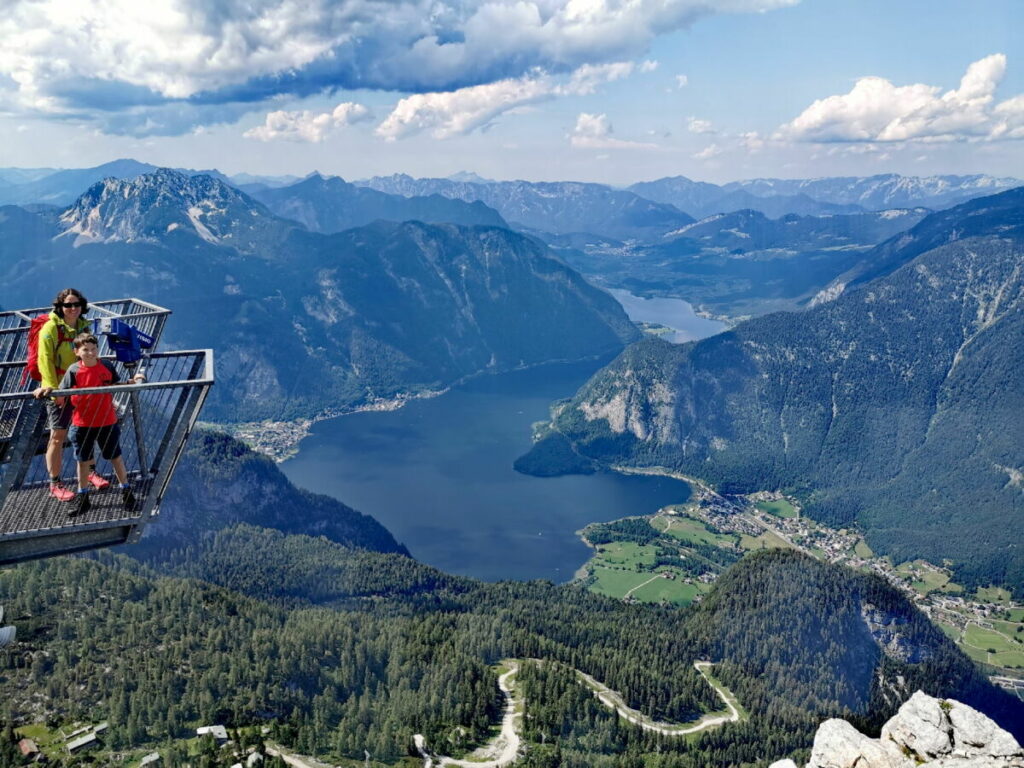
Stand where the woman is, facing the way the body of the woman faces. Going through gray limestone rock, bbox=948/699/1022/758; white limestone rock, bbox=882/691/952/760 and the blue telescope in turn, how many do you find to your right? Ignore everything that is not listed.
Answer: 0

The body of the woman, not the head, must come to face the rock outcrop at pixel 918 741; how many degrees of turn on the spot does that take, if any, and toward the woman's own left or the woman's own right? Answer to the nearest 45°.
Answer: approximately 45° to the woman's own left

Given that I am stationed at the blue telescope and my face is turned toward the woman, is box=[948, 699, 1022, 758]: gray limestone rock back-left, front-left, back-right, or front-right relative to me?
back-left

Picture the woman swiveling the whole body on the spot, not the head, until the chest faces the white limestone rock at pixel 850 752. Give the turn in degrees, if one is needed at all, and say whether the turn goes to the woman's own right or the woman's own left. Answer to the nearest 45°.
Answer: approximately 45° to the woman's own left

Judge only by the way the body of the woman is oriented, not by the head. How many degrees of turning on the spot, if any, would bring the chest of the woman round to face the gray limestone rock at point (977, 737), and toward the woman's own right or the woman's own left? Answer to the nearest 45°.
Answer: approximately 45° to the woman's own left

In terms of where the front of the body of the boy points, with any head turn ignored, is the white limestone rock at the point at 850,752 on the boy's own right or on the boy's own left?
on the boy's own left

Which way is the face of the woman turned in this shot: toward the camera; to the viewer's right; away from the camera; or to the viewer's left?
toward the camera

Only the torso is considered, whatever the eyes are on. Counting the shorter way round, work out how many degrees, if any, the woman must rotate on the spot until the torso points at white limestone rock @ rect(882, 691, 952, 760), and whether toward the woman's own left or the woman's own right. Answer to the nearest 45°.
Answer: approximately 45° to the woman's own left

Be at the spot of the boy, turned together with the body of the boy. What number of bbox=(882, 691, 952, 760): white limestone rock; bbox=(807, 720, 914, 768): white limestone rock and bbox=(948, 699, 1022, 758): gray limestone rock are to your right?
0

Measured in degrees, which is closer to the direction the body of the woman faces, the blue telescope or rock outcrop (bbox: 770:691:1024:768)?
the rock outcrop

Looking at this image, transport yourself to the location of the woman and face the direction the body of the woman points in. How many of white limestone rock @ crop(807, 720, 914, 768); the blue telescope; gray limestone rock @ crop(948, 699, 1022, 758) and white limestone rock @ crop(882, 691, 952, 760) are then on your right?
0

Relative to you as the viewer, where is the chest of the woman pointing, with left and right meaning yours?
facing the viewer and to the right of the viewer

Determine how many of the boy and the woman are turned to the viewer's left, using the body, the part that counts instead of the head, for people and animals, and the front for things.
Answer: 0

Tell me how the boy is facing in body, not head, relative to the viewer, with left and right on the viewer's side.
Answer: facing the viewer
